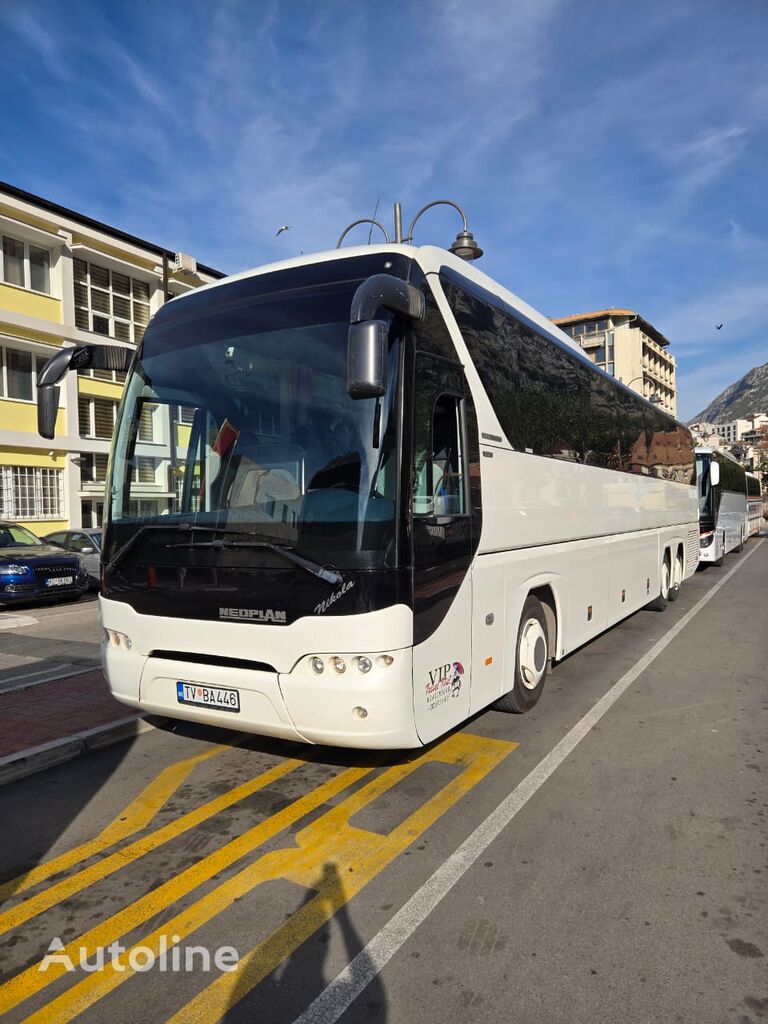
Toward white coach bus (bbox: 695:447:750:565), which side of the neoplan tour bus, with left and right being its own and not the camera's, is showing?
back

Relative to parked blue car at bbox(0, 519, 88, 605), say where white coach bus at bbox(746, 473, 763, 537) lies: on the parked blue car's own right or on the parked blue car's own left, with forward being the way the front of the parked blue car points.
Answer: on the parked blue car's own left

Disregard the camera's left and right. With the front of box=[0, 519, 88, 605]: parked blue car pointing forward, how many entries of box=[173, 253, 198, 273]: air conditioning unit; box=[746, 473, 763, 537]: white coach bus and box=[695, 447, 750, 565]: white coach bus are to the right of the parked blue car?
0

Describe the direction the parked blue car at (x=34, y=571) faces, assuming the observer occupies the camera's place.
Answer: facing the viewer and to the right of the viewer

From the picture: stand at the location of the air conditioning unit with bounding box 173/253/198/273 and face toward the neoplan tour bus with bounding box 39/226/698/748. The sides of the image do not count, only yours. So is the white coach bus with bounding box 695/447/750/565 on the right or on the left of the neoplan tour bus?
left

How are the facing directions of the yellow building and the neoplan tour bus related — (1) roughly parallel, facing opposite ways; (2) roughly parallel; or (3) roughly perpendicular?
roughly perpendicular

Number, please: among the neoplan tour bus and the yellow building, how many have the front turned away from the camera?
0

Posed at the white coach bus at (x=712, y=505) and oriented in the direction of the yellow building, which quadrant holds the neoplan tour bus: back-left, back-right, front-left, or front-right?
front-left

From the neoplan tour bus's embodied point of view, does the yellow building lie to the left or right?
on its right

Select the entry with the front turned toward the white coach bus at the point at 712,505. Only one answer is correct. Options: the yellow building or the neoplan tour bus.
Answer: the yellow building

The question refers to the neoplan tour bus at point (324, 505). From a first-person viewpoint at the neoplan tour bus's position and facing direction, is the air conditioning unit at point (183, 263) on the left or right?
on its right

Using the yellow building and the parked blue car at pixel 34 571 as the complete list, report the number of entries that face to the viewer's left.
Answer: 0

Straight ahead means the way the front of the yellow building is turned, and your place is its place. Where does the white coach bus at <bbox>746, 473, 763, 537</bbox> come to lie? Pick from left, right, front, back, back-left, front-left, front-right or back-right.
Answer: front-left

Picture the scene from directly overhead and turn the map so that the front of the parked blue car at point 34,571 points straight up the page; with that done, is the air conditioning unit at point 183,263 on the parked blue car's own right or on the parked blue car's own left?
on the parked blue car's own left

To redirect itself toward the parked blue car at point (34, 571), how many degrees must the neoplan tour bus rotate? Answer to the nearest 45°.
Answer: approximately 90° to its right
